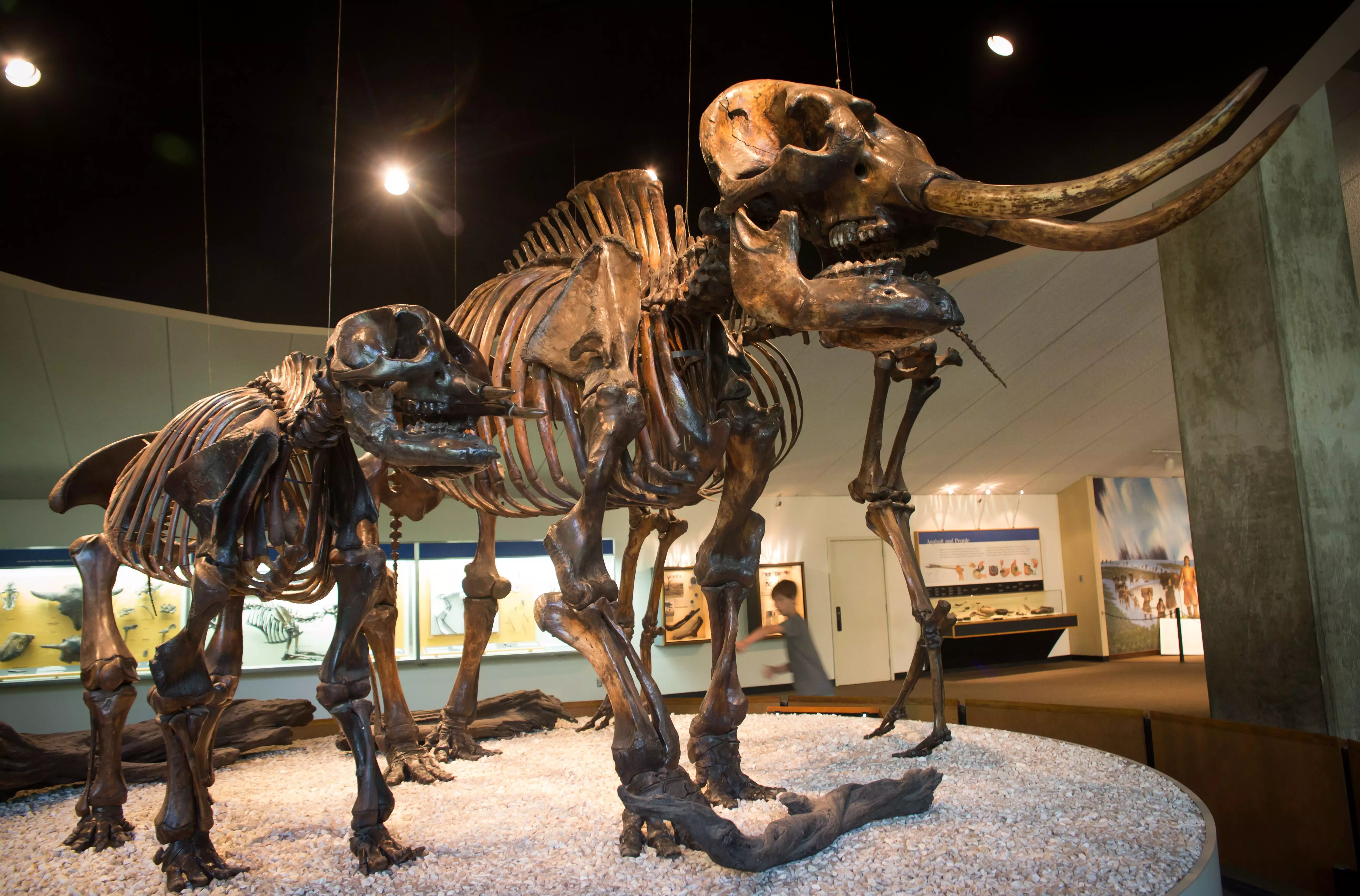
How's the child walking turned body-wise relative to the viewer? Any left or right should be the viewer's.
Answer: facing to the left of the viewer

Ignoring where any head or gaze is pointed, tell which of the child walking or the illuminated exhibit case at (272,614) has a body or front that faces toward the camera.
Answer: the illuminated exhibit case

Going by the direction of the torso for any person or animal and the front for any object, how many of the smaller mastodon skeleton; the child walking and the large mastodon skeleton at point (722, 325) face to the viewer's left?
1

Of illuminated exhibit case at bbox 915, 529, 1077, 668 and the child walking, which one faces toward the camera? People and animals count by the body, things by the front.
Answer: the illuminated exhibit case

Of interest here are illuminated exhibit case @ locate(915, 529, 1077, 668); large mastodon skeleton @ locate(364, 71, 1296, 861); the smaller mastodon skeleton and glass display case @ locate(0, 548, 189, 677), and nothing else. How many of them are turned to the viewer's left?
0

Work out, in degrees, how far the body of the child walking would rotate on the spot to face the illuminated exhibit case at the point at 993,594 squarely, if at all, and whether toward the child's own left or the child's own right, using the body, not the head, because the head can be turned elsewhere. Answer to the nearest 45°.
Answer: approximately 135° to the child's own right

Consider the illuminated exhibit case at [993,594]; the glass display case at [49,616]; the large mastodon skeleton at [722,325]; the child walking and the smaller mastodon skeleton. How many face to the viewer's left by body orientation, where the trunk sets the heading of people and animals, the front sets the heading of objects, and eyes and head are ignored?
1

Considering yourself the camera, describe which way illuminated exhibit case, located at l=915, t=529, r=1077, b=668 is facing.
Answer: facing the viewer

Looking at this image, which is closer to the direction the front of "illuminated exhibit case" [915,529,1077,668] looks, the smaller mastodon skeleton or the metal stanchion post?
the smaller mastodon skeleton

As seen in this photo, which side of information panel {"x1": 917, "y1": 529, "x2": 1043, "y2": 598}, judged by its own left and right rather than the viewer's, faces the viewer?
front

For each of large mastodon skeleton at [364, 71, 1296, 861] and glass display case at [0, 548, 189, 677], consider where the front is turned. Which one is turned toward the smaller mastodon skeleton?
the glass display case

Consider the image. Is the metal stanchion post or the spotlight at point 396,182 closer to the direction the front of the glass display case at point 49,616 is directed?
the spotlight

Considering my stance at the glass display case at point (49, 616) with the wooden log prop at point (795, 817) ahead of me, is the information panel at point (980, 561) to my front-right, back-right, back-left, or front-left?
front-left

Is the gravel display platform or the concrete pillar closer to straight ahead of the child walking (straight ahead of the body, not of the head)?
the gravel display platform

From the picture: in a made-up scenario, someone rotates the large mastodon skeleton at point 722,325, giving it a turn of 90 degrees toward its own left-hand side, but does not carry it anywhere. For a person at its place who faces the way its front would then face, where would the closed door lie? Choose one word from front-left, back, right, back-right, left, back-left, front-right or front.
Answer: front-left

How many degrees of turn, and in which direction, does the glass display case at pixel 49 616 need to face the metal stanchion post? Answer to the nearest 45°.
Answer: approximately 90° to its left

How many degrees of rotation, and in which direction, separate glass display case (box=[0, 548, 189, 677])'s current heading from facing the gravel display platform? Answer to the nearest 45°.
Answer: approximately 45° to its left

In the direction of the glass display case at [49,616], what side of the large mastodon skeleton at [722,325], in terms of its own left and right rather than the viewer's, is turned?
back
